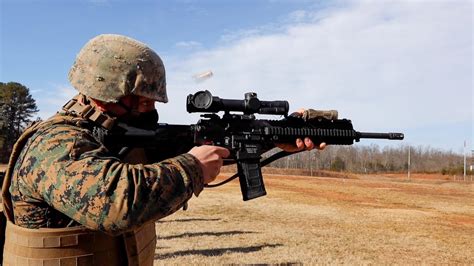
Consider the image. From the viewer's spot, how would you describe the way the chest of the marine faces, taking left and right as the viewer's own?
facing to the right of the viewer

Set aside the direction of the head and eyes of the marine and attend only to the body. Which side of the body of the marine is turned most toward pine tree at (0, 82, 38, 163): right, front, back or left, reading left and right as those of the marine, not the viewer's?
left
